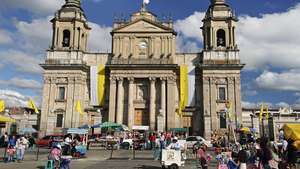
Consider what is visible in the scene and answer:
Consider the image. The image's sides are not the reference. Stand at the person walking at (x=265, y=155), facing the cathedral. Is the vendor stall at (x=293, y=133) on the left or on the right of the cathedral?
right

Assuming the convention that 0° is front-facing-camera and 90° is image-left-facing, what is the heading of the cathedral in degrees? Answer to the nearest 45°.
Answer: approximately 0°

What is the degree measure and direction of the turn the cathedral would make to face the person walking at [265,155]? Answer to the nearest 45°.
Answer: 0° — it already faces them

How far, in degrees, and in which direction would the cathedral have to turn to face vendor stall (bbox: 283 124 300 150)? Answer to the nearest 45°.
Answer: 0° — it already faces it

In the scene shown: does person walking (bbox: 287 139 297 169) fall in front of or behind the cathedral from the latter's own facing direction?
in front
